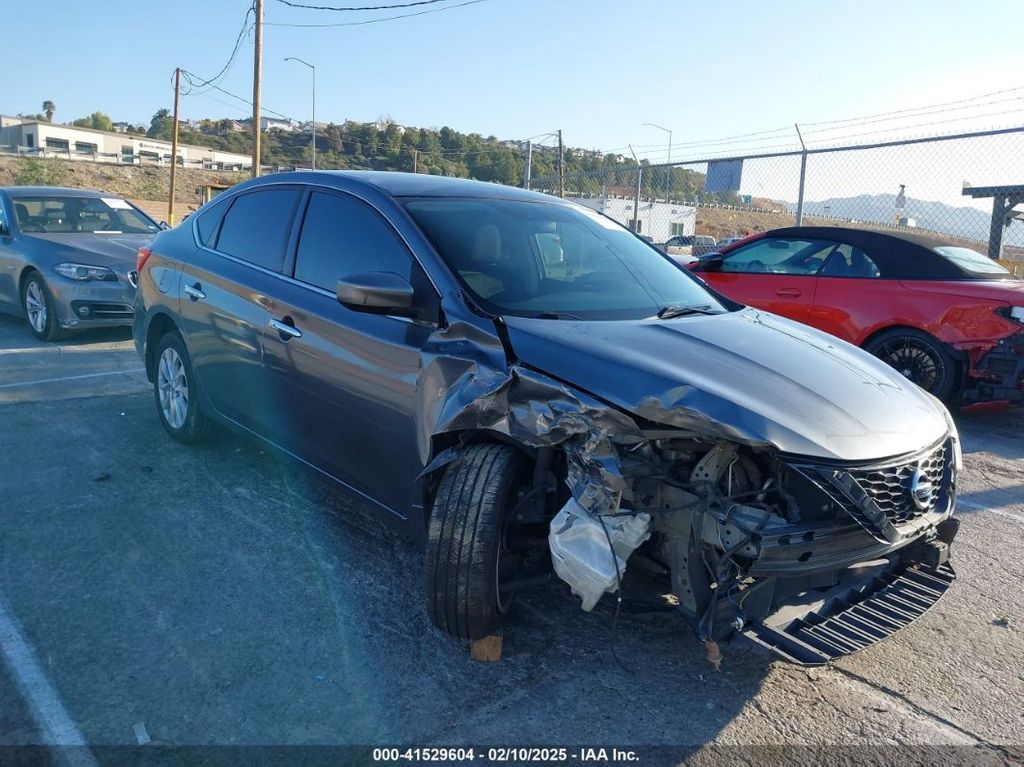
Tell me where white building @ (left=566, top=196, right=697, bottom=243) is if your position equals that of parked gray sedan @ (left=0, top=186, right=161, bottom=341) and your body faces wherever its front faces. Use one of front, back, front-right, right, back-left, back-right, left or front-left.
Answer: left

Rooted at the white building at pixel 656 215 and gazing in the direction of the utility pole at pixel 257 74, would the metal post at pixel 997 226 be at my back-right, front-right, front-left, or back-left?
front-left

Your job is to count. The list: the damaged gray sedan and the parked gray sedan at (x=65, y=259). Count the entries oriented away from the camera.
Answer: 0

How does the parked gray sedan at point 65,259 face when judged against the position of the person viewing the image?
facing the viewer and to the right of the viewer

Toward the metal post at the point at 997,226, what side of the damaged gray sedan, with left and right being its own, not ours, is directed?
left

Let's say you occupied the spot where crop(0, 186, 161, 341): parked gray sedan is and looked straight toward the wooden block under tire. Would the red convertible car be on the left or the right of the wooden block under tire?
left

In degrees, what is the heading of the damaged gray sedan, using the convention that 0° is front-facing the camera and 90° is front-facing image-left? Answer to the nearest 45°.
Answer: approximately 315°

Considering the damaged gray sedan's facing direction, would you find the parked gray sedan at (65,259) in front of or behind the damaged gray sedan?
behind
